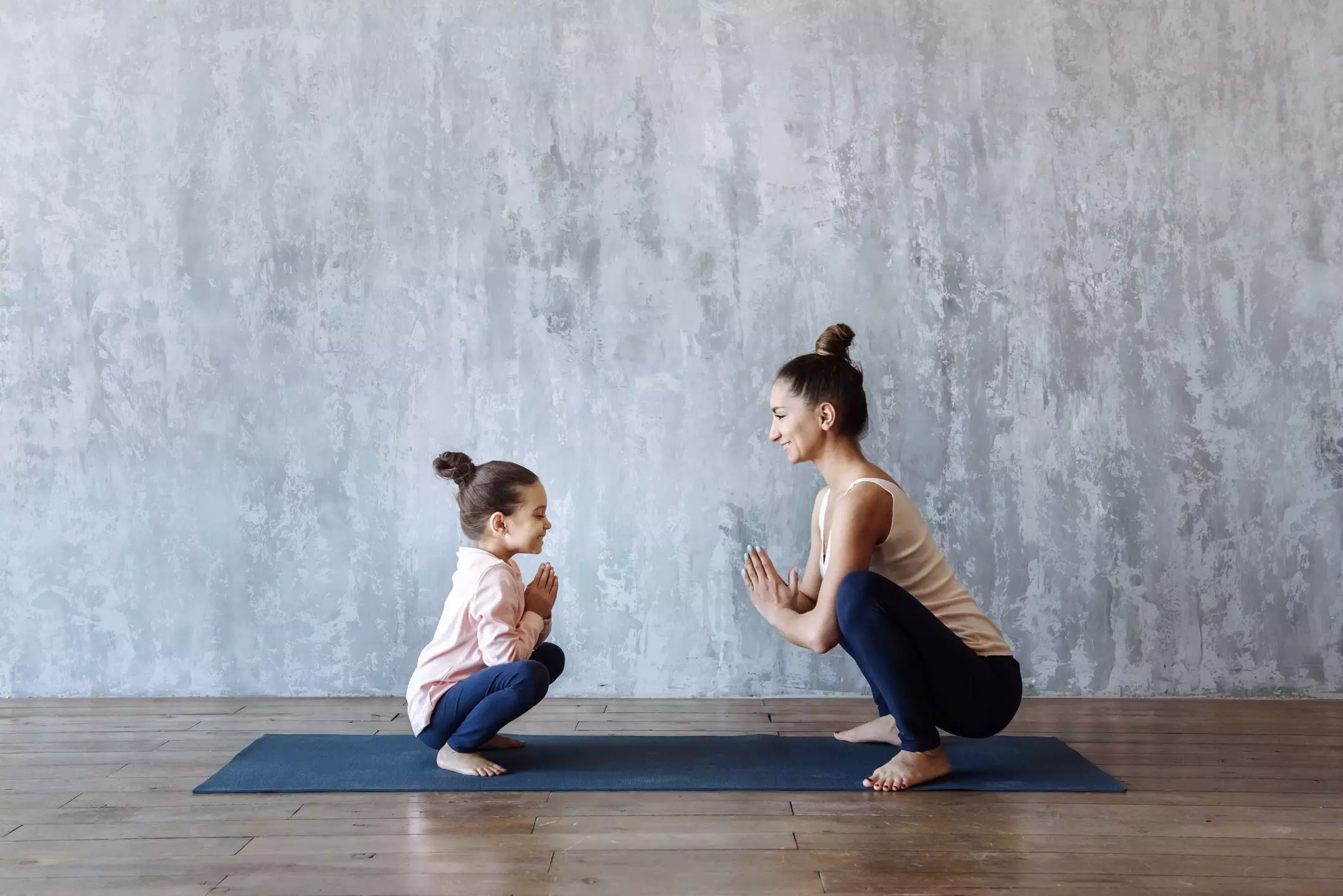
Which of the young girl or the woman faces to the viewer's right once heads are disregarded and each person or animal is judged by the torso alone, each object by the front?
the young girl

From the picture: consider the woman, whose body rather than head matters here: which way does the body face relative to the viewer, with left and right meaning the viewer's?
facing to the left of the viewer

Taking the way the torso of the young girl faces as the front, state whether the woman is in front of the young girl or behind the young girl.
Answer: in front

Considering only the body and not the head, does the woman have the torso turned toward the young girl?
yes

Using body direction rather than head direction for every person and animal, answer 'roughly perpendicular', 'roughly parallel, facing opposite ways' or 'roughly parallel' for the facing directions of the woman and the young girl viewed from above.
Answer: roughly parallel, facing opposite ways

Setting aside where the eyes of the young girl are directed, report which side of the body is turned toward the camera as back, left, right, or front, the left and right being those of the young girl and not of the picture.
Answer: right

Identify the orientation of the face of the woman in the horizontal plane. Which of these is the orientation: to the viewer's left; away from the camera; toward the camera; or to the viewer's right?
to the viewer's left

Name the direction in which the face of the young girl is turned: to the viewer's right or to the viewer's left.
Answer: to the viewer's right

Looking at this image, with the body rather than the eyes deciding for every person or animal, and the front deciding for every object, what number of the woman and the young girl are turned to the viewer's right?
1
